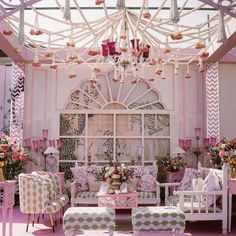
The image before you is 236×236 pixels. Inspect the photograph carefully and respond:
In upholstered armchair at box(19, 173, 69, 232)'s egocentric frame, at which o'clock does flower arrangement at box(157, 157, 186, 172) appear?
The flower arrangement is roughly at 12 o'clock from the upholstered armchair.

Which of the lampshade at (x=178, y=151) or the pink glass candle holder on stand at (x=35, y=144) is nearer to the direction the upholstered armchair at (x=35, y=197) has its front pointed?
the lampshade

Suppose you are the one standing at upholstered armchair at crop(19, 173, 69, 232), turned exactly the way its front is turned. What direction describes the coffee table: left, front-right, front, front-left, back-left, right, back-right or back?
front-right

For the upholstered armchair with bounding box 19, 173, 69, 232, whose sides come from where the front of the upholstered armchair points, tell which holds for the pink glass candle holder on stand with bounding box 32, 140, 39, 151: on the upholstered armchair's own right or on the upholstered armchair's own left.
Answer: on the upholstered armchair's own left

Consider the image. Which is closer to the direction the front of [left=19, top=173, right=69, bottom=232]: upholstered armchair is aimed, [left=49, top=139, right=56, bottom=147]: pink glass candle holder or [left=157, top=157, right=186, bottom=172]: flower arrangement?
the flower arrangement

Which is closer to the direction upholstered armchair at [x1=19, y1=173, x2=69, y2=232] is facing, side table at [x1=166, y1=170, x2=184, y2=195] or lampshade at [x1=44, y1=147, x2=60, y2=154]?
the side table
